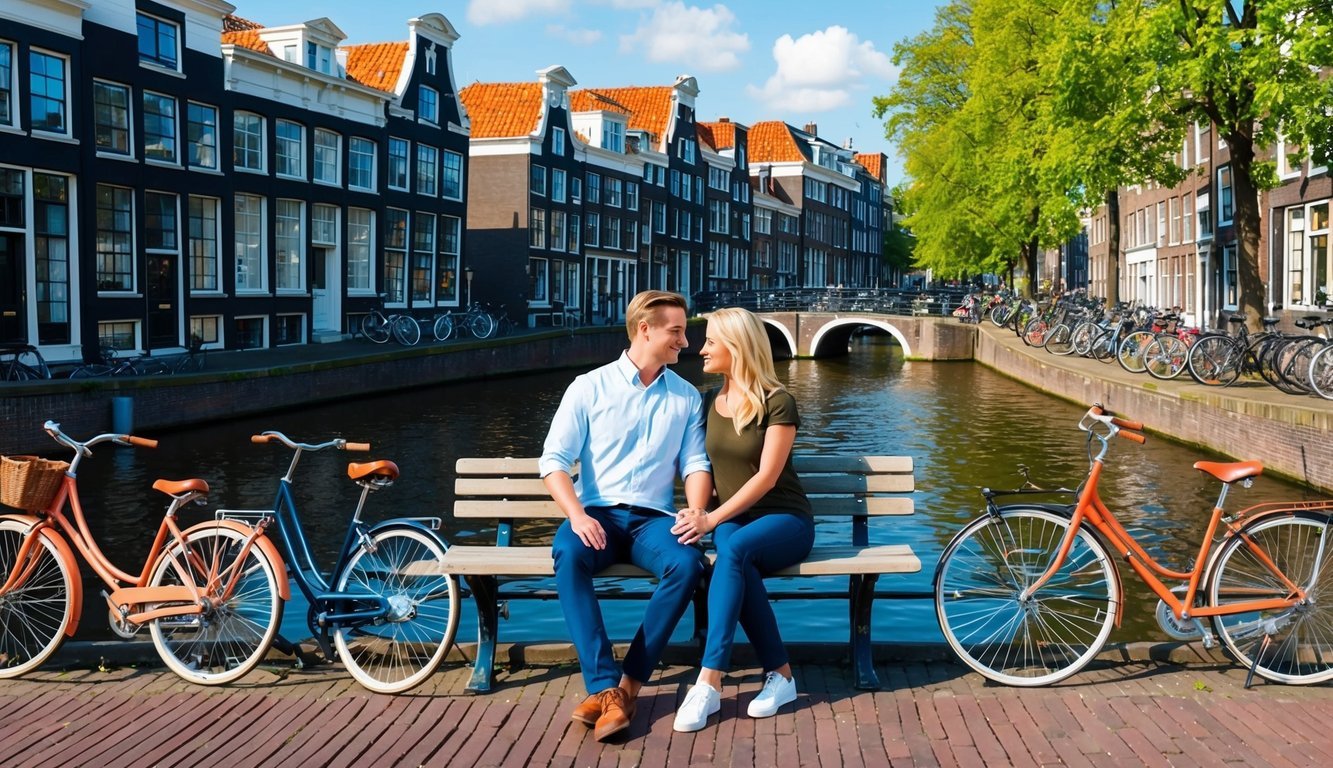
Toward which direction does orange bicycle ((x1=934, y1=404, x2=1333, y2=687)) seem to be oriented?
to the viewer's left

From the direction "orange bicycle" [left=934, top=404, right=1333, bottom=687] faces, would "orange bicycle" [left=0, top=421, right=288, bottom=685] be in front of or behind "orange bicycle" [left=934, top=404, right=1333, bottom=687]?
in front

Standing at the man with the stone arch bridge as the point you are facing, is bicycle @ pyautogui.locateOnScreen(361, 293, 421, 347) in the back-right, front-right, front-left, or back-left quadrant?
front-left

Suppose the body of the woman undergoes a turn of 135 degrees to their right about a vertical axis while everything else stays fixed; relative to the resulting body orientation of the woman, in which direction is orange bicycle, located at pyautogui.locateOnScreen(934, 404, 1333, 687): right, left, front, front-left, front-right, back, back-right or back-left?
right

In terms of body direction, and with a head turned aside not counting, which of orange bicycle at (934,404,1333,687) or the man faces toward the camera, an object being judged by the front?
the man

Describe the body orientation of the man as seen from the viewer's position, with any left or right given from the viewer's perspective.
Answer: facing the viewer

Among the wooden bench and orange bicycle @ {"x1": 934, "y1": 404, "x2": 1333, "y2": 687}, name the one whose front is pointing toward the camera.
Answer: the wooden bench

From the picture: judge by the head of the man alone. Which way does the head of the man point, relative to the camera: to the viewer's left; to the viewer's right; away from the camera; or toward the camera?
to the viewer's right

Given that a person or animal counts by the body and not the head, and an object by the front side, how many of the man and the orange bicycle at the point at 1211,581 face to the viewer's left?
1

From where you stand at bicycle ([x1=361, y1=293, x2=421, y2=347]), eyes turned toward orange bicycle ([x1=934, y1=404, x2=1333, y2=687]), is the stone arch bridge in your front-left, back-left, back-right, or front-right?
back-left

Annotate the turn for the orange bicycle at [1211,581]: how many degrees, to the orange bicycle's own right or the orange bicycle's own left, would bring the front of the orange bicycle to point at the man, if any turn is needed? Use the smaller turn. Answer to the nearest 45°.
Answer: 0° — it already faces them

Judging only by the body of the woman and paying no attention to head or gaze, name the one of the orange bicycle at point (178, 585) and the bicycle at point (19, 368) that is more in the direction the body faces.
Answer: the orange bicycle

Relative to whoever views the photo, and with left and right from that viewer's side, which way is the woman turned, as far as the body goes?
facing the viewer and to the left of the viewer

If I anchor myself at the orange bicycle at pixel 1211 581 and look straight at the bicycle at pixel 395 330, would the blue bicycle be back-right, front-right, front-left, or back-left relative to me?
front-left

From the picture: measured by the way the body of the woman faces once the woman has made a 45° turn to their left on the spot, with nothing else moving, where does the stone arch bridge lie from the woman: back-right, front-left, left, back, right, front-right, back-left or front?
back

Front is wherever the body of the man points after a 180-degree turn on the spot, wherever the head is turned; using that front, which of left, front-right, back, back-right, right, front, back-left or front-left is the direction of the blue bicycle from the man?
left

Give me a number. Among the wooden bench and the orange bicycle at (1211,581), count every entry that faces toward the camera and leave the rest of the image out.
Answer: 1

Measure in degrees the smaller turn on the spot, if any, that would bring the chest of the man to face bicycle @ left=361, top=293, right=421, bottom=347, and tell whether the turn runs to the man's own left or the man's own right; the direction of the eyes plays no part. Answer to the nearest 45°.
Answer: approximately 180°

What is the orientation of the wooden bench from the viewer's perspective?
toward the camera
